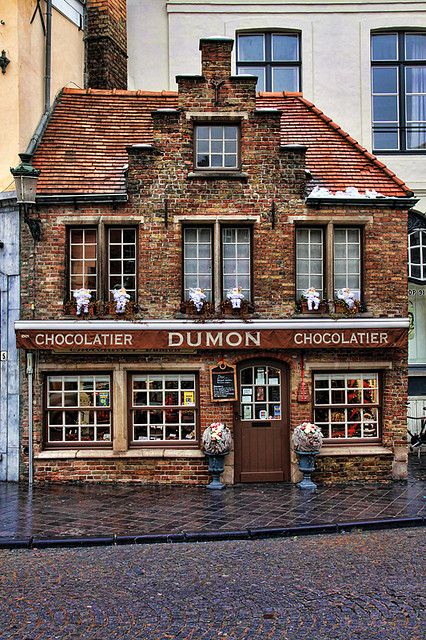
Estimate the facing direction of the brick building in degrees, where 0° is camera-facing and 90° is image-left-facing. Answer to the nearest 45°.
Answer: approximately 0°
